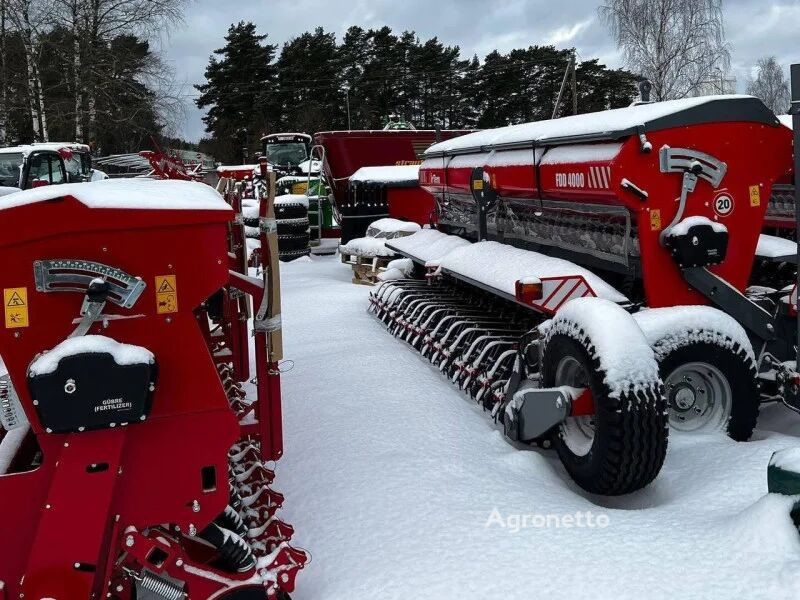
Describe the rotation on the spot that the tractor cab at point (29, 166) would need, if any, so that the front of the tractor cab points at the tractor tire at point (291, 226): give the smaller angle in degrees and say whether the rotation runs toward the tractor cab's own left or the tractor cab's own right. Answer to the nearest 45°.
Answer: approximately 90° to the tractor cab's own left

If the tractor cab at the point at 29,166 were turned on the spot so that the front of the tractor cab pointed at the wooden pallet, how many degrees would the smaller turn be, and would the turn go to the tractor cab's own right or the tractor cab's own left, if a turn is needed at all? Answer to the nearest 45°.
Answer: approximately 90° to the tractor cab's own left

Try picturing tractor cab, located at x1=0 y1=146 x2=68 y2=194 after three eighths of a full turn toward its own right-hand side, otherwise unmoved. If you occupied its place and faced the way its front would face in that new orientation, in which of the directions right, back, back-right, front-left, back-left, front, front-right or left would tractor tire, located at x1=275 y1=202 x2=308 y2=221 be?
back-right

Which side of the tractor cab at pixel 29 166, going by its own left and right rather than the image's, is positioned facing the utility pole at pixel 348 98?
back

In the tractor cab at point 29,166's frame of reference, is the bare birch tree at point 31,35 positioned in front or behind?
behind

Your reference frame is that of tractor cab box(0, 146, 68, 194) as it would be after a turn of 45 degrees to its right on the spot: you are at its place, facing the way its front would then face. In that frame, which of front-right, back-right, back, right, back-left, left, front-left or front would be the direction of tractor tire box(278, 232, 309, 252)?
back-left

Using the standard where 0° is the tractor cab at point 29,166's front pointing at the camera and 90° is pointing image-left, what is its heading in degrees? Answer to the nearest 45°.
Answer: approximately 45°

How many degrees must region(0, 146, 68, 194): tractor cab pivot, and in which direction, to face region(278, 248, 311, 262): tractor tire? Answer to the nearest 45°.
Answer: approximately 90° to its left
